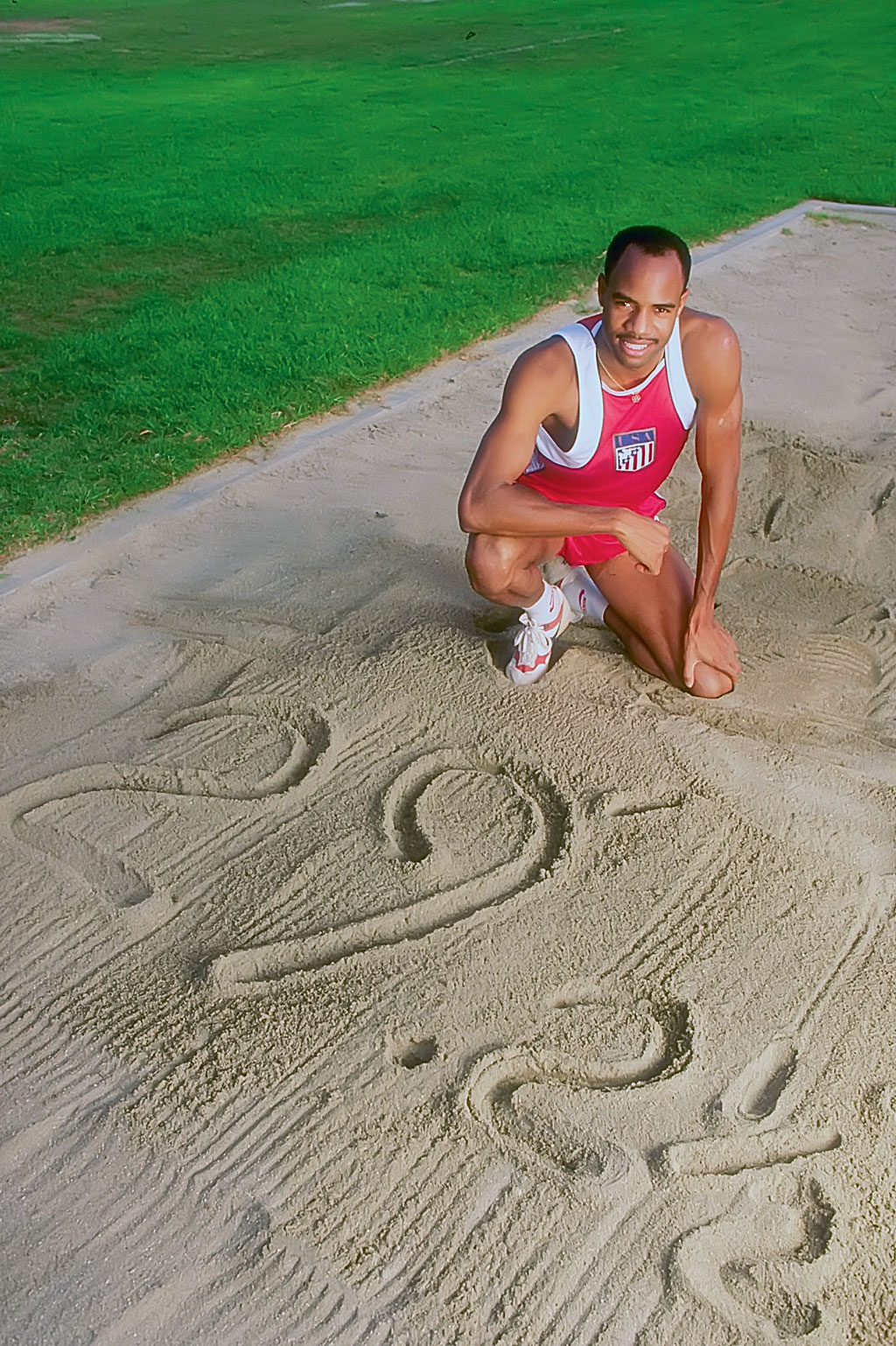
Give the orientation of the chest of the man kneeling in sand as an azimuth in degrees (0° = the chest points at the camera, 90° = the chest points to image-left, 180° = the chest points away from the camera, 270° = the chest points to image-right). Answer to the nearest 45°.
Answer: approximately 0°
